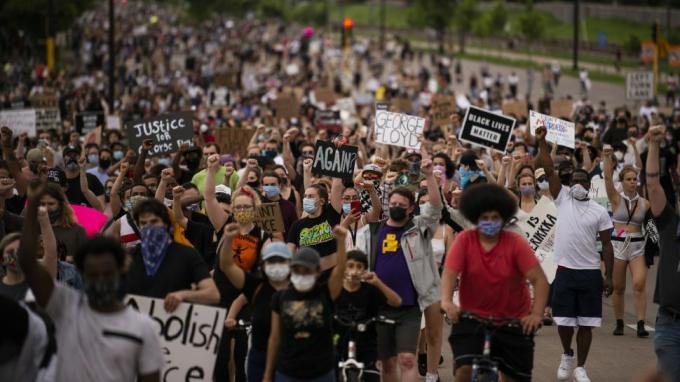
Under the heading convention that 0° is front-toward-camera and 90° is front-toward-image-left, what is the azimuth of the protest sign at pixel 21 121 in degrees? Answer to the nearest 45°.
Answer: approximately 0°

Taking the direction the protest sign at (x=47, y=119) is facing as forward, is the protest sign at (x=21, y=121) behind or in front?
in front

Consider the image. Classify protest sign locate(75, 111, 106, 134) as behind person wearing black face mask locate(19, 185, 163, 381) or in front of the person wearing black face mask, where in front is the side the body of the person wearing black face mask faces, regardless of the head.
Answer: behind

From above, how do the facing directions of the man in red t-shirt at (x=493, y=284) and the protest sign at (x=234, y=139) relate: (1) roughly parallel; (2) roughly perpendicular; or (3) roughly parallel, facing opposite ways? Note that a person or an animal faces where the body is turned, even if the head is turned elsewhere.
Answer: roughly parallel

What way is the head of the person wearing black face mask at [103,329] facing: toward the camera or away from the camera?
toward the camera

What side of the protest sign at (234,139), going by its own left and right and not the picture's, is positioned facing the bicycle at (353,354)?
front

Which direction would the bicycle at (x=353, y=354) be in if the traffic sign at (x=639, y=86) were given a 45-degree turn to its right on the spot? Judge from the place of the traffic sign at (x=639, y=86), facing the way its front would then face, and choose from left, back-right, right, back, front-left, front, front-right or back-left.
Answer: front-left

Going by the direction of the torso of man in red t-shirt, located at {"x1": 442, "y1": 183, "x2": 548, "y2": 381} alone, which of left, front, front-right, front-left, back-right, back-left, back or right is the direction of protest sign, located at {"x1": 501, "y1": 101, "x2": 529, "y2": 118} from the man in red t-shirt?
back

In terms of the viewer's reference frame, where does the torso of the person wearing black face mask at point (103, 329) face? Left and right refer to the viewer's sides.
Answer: facing the viewer

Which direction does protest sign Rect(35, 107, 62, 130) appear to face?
toward the camera

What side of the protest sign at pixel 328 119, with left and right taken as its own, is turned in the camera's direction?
front

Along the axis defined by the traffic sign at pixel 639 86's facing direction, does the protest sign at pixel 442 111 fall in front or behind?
in front

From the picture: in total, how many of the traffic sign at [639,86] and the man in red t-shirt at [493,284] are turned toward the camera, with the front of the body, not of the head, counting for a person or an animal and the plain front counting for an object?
2

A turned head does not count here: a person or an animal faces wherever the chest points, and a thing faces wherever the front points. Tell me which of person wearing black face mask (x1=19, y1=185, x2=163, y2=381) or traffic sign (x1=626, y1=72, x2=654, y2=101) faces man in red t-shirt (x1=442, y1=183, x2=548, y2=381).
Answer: the traffic sign

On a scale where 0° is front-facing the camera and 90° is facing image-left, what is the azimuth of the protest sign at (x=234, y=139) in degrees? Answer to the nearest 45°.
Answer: approximately 0°

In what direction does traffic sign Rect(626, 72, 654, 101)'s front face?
toward the camera

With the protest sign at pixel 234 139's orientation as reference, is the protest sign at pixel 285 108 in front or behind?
behind
